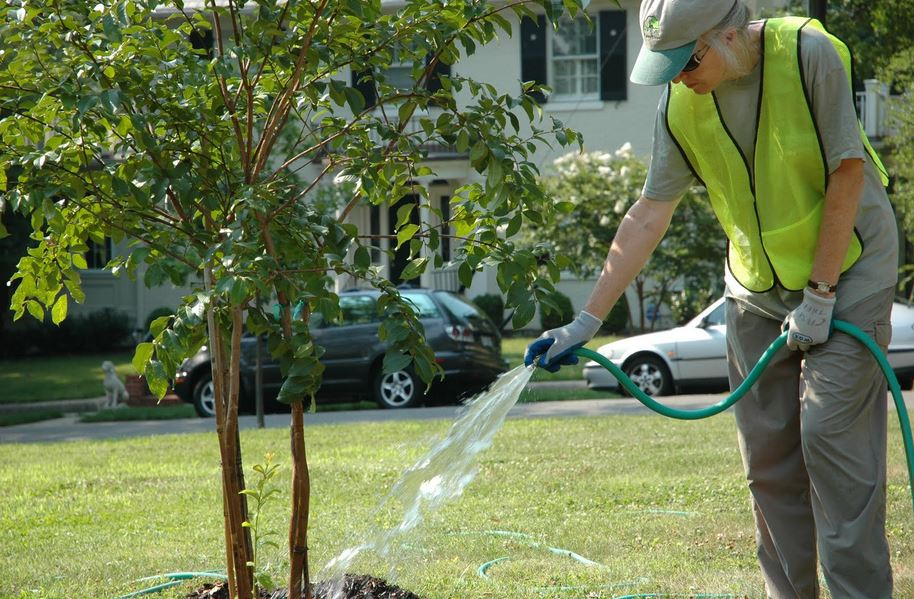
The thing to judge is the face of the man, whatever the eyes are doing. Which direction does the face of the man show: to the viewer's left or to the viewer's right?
to the viewer's left

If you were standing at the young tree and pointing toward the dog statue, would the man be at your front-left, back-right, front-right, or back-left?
back-right

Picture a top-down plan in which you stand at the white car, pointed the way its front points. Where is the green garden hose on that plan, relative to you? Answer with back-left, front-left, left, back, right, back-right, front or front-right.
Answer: left

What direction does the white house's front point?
toward the camera

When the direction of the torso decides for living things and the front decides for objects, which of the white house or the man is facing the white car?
the white house

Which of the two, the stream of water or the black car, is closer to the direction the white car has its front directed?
the black car

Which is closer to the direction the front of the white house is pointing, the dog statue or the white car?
the white car

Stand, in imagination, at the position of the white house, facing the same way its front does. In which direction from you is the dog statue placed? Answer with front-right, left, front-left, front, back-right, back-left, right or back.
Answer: front-right

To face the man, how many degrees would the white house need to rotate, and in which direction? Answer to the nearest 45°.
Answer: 0° — it already faces them

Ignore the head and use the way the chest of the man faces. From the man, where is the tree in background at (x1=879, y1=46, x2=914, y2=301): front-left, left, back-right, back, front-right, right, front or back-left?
back-right

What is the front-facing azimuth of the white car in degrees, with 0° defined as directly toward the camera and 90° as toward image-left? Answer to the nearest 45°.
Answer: approximately 90°

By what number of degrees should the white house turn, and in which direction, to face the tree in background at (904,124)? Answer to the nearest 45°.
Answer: approximately 45° to its left

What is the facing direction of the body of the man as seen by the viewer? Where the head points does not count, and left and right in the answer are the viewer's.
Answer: facing the viewer and to the left of the viewer

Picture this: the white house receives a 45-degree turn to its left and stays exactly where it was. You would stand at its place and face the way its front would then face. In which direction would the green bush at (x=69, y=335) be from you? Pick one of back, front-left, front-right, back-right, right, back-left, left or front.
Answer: back-right

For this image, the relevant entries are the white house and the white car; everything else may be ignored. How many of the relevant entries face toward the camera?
1

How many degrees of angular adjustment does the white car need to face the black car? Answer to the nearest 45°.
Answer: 0° — it already faces it

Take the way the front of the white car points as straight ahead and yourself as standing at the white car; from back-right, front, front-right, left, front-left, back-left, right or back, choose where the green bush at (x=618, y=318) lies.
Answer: right

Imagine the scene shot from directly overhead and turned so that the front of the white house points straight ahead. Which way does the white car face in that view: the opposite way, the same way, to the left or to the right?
to the right
